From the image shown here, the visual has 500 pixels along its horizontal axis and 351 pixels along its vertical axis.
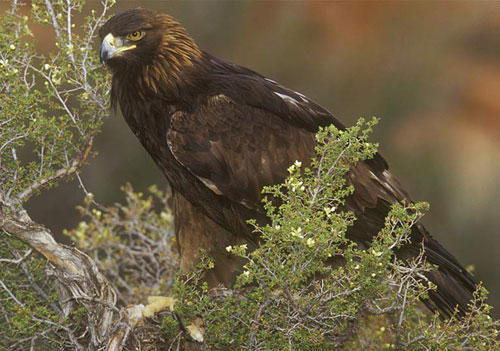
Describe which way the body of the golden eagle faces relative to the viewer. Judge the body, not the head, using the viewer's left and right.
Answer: facing to the left of the viewer
